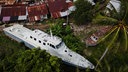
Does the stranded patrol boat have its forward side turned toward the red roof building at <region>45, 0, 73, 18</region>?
no

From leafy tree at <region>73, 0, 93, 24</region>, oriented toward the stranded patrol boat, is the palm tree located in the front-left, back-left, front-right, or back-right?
front-left

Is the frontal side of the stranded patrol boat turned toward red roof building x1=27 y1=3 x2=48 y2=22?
no

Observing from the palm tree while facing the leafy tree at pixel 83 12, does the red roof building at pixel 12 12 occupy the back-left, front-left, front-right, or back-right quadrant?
front-left

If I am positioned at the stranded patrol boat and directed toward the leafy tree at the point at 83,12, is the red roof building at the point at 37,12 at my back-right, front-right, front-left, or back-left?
front-left

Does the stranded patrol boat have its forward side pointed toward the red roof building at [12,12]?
no
